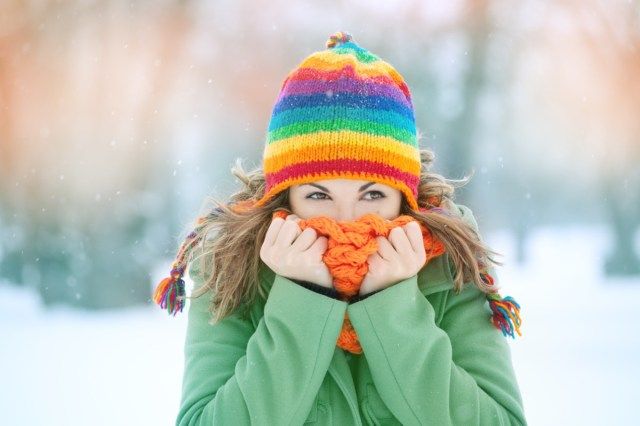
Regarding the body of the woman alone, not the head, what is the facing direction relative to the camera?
toward the camera
